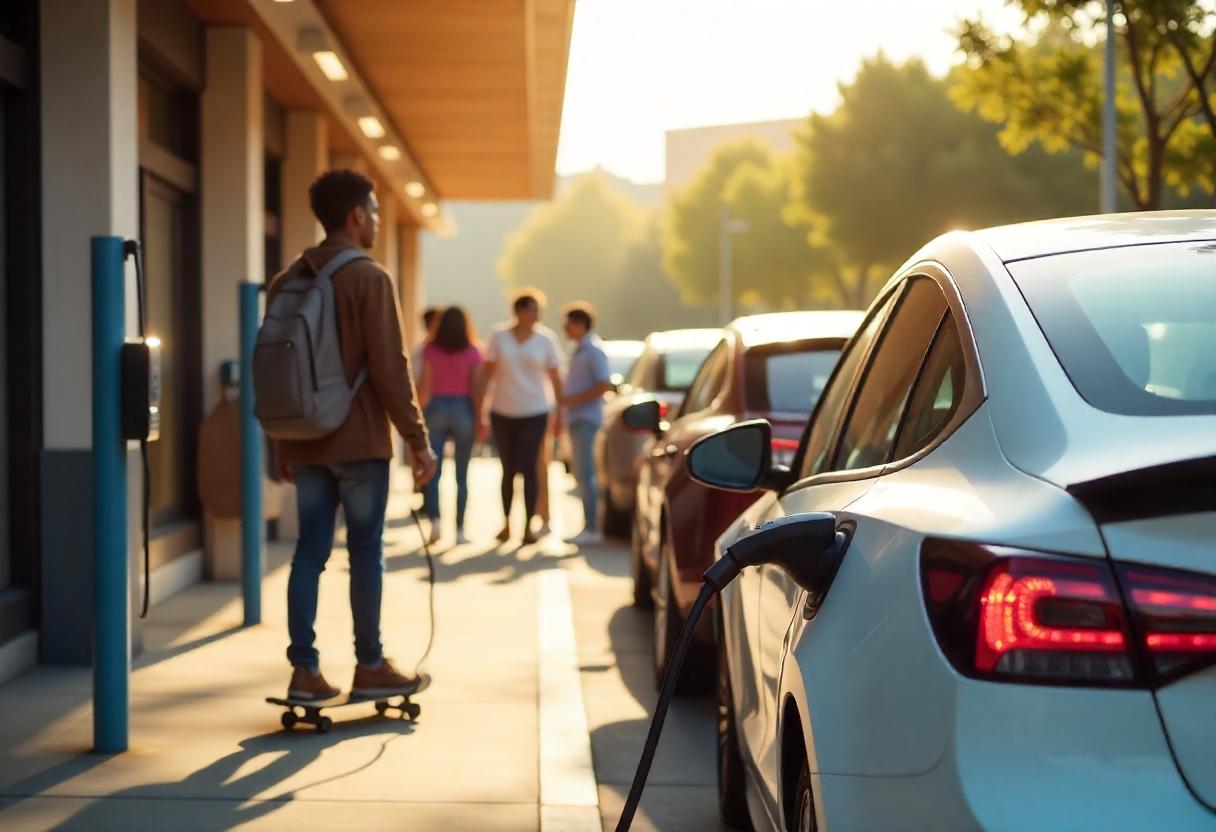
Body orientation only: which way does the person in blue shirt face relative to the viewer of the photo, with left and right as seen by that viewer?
facing to the left of the viewer

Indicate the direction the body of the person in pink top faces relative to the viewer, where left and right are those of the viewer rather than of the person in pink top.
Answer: facing away from the viewer

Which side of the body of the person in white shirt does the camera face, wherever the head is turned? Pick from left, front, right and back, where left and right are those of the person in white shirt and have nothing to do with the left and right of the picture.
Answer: front

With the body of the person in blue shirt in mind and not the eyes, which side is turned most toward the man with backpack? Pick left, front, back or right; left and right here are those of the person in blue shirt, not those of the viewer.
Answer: left

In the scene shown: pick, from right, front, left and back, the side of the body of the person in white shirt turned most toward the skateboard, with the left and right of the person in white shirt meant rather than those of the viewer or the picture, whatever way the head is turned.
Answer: front

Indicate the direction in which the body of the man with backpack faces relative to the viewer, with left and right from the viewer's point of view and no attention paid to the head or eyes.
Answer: facing away from the viewer and to the right of the viewer

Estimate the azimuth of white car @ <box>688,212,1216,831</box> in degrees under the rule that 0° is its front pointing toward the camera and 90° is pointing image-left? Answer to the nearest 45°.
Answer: approximately 135°

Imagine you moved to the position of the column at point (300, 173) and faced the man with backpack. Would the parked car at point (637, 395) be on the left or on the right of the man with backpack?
left

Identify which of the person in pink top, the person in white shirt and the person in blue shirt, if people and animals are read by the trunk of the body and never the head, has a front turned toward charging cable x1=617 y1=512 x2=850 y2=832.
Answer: the person in white shirt
